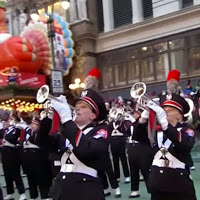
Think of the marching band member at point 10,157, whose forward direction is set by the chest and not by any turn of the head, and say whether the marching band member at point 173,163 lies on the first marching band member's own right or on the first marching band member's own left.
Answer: on the first marching band member's own left

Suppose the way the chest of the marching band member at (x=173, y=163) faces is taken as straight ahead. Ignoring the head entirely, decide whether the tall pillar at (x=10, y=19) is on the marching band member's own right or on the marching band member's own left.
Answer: on the marching band member's own right

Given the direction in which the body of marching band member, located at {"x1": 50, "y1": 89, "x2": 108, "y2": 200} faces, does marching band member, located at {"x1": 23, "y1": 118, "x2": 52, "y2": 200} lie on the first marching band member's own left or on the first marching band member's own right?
on the first marching band member's own right

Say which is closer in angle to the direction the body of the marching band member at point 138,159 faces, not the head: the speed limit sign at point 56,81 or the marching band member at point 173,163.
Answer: the marching band member

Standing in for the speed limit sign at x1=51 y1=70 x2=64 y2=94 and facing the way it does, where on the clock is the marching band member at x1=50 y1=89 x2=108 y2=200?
The marching band member is roughly at 12 o'clock from the speed limit sign.
